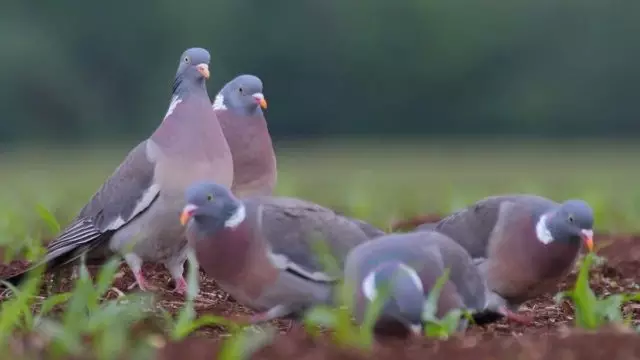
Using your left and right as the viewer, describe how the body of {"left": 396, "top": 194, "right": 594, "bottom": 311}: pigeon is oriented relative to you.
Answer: facing the viewer and to the right of the viewer

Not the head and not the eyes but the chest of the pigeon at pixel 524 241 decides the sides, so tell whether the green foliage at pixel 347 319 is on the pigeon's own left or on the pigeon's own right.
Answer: on the pigeon's own right

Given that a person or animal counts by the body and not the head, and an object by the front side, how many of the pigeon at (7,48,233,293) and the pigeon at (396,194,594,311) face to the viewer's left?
0

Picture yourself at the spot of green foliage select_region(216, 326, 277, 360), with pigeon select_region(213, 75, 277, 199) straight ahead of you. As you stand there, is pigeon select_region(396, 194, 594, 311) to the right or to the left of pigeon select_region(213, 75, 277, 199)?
right

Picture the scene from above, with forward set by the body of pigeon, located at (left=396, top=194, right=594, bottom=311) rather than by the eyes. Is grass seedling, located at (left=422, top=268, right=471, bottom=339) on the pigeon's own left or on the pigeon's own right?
on the pigeon's own right

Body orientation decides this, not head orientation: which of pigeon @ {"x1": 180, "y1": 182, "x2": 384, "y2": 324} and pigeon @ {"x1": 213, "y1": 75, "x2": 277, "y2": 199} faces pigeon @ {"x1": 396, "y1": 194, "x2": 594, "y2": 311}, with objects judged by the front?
pigeon @ {"x1": 213, "y1": 75, "x2": 277, "y2": 199}

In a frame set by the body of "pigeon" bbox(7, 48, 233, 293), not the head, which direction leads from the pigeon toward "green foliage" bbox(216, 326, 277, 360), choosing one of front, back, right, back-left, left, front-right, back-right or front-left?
front-right

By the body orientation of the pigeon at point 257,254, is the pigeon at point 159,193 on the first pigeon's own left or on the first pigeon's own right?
on the first pigeon's own right

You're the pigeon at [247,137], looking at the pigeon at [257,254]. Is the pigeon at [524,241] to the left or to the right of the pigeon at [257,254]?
left

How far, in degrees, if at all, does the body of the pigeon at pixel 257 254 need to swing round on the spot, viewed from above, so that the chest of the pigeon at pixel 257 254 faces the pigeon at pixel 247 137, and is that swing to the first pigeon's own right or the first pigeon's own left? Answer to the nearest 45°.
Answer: approximately 135° to the first pigeon's own right

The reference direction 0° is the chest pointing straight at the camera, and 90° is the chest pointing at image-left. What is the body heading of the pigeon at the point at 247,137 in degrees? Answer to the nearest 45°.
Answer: approximately 315°

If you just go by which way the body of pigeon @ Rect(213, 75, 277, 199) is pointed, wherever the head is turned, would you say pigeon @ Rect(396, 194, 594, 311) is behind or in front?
in front
